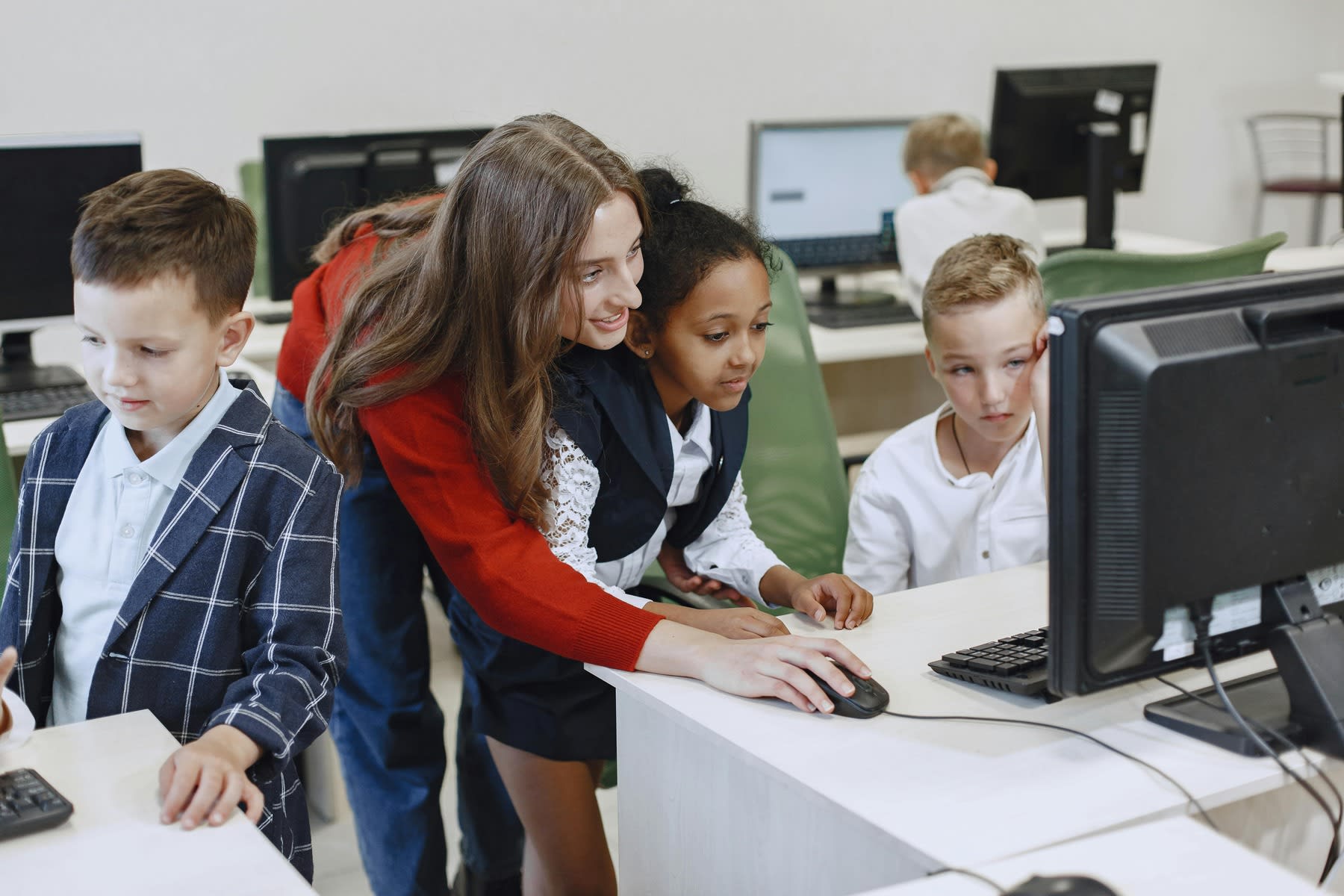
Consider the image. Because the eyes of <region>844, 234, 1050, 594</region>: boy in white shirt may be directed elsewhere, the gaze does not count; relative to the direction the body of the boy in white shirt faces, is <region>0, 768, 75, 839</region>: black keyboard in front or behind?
in front

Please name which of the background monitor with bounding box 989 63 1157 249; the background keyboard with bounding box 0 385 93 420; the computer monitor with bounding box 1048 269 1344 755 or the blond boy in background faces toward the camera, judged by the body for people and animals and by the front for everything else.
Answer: the background keyboard

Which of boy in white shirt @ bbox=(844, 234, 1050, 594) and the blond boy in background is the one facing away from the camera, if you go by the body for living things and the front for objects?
the blond boy in background

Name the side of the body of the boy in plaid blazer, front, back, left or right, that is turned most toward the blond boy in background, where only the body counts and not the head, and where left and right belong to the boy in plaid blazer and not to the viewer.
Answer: back

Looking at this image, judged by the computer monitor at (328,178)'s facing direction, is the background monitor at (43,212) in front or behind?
behind

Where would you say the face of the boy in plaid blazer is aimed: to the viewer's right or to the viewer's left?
to the viewer's left

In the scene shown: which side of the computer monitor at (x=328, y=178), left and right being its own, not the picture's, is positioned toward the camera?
back

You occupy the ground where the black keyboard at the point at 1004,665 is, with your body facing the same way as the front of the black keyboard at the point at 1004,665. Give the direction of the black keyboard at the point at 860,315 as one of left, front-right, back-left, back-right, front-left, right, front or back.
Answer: front-right

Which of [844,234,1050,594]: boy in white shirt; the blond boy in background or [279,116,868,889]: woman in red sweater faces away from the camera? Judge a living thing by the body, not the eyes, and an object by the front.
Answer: the blond boy in background

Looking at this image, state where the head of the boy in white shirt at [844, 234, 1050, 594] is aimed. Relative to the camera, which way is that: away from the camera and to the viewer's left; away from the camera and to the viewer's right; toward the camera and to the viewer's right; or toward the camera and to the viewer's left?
toward the camera and to the viewer's right

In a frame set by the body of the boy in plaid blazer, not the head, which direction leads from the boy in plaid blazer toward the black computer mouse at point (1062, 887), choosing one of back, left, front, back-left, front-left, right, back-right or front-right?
left

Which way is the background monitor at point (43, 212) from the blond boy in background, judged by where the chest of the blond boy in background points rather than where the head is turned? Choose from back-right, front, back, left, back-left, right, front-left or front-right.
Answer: back-left

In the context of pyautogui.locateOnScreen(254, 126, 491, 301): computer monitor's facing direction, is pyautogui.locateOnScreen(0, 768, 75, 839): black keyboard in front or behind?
behind

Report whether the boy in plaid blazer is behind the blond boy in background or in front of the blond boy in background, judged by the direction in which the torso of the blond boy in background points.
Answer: behind

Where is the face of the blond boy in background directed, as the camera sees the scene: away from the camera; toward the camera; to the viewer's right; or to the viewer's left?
away from the camera

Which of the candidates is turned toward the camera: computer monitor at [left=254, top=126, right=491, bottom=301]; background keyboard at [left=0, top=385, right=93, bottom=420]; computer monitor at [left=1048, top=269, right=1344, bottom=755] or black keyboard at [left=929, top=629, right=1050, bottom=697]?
the background keyboard

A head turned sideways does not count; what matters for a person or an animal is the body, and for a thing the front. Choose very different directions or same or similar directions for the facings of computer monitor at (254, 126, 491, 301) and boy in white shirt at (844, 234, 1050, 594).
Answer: very different directions
